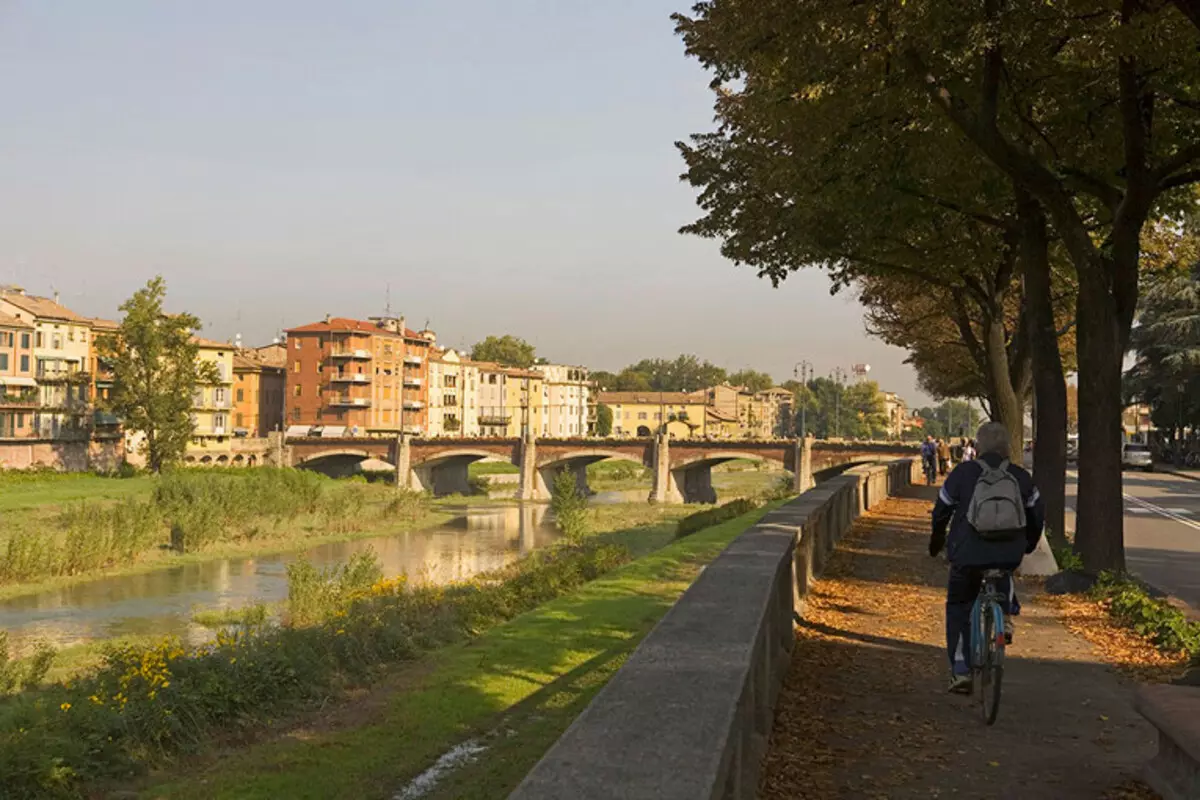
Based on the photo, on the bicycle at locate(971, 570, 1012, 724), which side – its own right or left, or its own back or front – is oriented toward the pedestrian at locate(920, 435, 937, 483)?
front

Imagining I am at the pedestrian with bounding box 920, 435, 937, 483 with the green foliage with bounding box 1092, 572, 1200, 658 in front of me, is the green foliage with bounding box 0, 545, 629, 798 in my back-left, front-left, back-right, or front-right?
front-right

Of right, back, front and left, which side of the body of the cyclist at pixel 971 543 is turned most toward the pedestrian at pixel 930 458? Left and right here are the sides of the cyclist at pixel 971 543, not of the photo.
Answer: front

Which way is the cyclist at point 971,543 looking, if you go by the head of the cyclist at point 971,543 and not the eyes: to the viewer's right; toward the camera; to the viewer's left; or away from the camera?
away from the camera

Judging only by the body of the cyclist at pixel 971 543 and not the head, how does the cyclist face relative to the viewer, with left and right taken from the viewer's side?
facing away from the viewer

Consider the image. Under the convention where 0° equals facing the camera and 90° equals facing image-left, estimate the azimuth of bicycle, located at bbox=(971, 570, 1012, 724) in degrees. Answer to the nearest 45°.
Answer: approximately 180°

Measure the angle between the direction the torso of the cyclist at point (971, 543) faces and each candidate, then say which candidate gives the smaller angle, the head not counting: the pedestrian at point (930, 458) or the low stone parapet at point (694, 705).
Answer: the pedestrian

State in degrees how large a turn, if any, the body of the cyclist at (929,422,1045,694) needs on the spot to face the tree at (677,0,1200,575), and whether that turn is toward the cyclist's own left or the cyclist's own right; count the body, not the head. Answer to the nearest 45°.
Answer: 0° — they already face it
